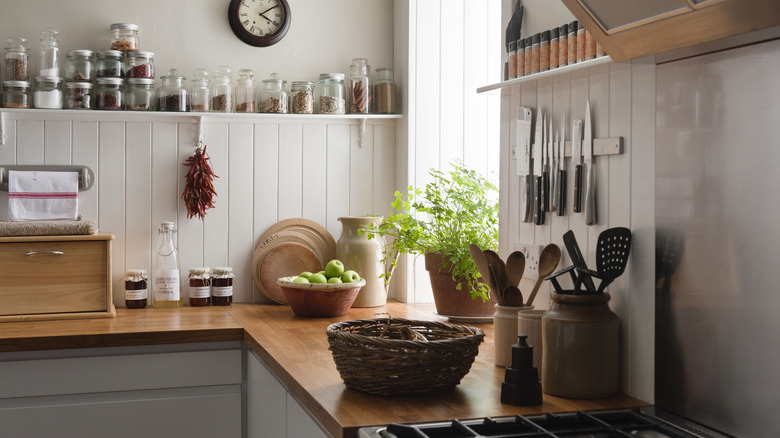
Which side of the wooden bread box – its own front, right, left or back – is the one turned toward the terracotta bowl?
left

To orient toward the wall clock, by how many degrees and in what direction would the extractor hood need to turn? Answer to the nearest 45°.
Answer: approximately 90° to its right

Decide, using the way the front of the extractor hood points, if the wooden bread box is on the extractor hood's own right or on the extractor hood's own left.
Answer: on the extractor hood's own right

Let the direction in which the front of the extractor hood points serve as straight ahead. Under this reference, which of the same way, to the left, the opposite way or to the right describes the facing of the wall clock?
to the left

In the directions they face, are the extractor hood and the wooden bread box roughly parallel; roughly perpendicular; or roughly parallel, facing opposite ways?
roughly perpendicular

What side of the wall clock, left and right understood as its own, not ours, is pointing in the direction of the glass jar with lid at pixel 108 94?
right

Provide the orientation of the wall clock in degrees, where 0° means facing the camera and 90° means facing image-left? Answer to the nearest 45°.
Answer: approximately 0°

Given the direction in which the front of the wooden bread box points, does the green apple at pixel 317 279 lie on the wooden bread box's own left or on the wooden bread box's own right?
on the wooden bread box's own left
